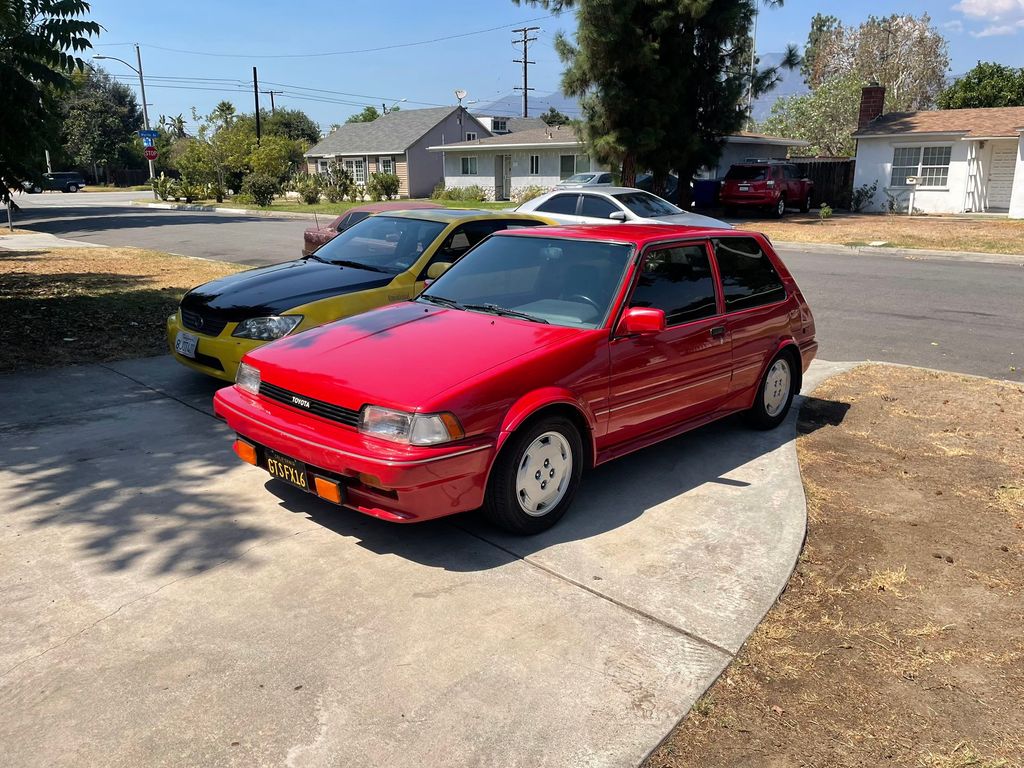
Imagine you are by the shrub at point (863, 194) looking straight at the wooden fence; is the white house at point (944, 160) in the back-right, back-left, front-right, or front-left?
back-right

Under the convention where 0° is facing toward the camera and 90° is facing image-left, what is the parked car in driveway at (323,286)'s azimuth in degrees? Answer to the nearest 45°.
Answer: approximately 45°

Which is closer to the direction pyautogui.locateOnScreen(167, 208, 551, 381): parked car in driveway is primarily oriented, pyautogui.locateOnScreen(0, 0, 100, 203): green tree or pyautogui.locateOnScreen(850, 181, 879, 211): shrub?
the green tree

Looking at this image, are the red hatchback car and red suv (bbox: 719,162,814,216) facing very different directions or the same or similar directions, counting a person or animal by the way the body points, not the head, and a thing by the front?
very different directions

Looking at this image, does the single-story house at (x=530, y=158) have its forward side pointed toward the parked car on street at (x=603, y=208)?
yes

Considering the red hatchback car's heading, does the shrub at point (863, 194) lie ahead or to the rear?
to the rear

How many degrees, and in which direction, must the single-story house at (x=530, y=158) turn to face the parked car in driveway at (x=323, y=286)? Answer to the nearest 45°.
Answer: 0° — it already faces it

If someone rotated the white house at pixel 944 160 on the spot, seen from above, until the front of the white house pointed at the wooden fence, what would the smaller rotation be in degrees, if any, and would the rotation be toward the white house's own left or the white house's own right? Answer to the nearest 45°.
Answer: approximately 90° to the white house's own right

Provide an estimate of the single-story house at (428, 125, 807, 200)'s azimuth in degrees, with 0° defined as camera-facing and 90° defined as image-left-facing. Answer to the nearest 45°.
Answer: approximately 0°

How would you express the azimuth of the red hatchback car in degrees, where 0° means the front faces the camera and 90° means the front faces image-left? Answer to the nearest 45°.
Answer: approximately 45°

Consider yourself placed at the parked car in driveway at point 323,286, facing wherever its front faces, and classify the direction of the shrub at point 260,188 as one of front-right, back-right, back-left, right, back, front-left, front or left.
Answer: back-right

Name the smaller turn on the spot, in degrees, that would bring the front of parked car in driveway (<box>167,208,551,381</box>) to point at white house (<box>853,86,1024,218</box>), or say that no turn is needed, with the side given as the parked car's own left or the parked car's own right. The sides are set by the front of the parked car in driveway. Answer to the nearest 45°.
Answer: approximately 180°

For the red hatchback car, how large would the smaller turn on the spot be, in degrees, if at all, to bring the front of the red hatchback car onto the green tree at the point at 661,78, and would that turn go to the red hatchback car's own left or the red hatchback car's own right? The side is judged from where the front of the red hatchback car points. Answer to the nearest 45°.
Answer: approximately 135° to the red hatchback car's own right
